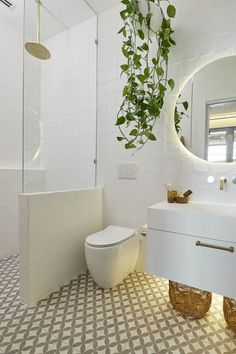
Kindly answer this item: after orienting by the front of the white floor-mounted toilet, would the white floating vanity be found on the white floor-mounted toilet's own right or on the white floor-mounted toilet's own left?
on the white floor-mounted toilet's own left

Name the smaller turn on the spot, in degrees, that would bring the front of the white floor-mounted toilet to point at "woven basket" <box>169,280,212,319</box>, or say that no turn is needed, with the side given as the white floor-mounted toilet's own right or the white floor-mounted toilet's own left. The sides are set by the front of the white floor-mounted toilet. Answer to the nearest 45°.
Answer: approximately 90° to the white floor-mounted toilet's own left

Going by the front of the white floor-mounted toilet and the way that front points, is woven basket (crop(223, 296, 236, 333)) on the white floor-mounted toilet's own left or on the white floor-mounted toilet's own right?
on the white floor-mounted toilet's own left

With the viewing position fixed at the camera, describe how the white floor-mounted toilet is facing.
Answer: facing the viewer and to the left of the viewer

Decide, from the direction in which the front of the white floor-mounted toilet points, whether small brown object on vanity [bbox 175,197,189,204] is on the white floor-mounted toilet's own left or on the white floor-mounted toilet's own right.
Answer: on the white floor-mounted toilet's own left

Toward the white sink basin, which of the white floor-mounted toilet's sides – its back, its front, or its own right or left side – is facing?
left
